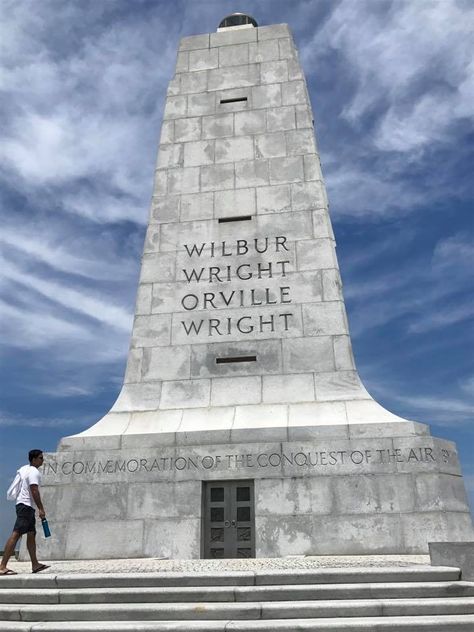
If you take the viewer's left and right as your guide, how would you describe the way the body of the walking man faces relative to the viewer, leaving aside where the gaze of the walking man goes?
facing to the right of the viewer

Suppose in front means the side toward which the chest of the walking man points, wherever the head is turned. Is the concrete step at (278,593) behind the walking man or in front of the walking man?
in front

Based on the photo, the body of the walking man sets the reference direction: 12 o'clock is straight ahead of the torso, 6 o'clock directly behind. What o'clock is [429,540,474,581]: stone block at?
The stone block is roughly at 1 o'clock from the walking man.
